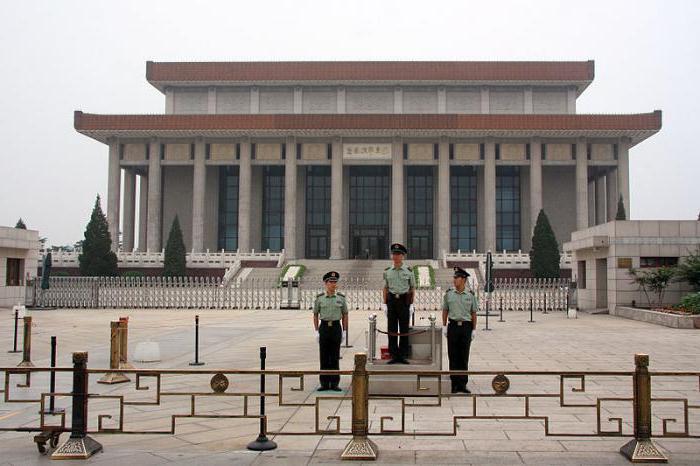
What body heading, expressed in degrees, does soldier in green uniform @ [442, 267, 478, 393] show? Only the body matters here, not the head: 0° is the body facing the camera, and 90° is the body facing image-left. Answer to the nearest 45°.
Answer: approximately 0°

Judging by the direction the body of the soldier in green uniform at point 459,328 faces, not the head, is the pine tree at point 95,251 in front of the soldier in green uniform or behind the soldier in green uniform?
behind

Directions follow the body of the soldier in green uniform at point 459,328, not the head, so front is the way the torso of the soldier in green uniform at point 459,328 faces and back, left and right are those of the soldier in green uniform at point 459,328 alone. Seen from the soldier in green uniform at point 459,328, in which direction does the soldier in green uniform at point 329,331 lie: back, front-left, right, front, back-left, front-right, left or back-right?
right

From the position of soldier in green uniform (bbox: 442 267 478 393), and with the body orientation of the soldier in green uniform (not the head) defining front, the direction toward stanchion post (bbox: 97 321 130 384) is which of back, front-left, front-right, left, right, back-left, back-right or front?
right

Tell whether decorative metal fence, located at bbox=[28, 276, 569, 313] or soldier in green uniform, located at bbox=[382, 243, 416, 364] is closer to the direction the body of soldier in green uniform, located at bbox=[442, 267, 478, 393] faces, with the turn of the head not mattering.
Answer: the soldier in green uniform

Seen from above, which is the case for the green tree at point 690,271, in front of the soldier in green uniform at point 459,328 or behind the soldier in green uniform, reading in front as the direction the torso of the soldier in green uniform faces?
behind

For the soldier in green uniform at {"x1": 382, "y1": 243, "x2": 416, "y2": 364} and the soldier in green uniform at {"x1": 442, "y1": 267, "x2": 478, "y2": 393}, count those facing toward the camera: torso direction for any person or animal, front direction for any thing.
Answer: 2

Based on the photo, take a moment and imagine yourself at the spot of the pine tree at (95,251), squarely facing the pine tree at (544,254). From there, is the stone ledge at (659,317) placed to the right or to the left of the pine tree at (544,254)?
right
